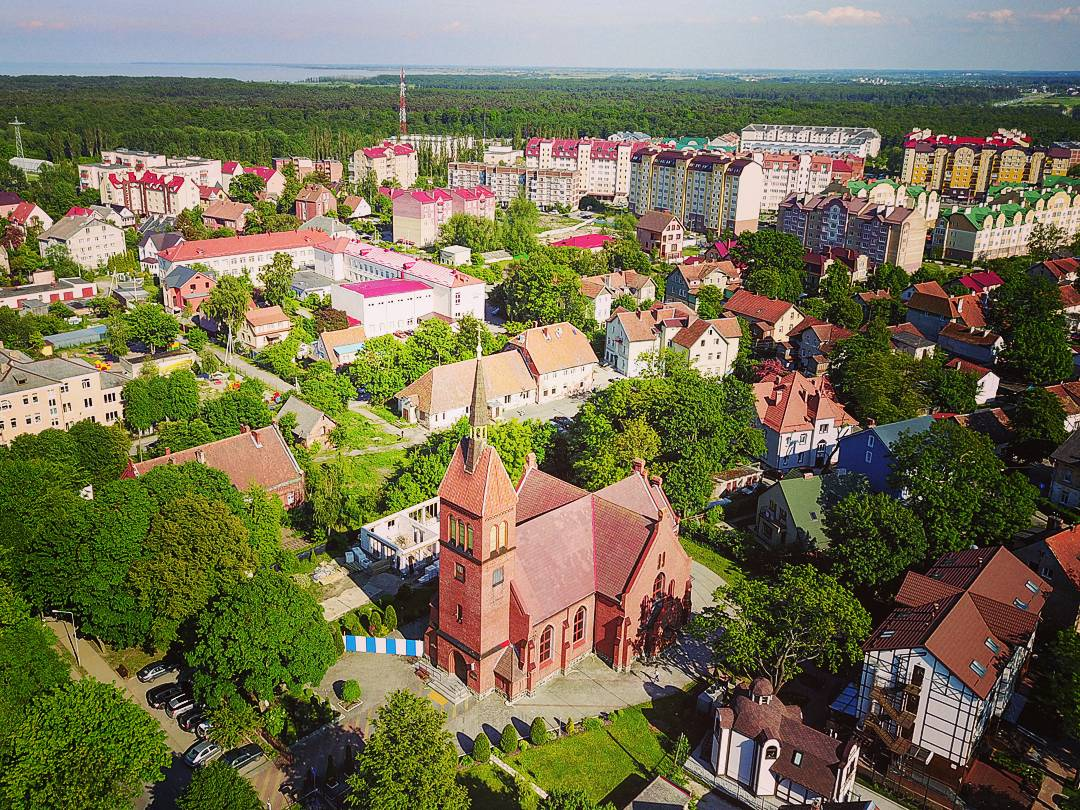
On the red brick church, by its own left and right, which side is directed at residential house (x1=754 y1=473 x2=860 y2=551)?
back

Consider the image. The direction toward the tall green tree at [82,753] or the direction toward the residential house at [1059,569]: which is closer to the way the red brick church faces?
the tall green tree

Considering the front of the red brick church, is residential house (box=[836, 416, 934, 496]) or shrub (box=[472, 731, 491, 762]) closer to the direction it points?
the shrub

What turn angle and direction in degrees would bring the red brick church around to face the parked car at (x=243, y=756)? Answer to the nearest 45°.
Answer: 0° — it already faces it

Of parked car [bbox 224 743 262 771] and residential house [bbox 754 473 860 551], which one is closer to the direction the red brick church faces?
the parked car

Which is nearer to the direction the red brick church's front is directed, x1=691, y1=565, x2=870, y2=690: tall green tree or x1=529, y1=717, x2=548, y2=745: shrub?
the shrub

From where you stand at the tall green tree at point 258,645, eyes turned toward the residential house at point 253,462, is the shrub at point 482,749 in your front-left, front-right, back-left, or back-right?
back-right

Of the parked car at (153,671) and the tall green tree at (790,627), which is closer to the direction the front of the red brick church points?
the parked car

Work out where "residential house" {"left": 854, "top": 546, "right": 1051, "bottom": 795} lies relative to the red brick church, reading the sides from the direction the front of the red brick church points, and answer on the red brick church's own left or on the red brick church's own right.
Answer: on the red brick church's own left

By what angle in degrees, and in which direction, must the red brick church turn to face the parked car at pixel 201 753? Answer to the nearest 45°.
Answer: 0° — it already faces it

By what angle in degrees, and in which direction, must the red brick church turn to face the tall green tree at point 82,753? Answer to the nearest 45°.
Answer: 0° — it already faces it

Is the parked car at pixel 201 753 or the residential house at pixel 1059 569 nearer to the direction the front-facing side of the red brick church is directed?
the parked car

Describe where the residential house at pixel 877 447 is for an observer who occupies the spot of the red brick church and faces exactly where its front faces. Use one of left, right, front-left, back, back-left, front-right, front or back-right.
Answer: back

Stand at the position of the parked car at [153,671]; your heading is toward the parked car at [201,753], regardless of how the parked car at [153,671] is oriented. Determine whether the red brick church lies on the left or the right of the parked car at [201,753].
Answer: left

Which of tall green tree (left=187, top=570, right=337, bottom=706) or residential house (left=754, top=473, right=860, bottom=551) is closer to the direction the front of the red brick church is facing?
the tall green tree

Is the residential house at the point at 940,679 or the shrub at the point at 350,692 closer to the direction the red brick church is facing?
the shrub

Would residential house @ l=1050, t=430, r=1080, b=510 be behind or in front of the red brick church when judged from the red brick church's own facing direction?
behind

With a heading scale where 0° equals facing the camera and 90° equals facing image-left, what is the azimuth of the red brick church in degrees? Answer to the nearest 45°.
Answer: approximately 45°
